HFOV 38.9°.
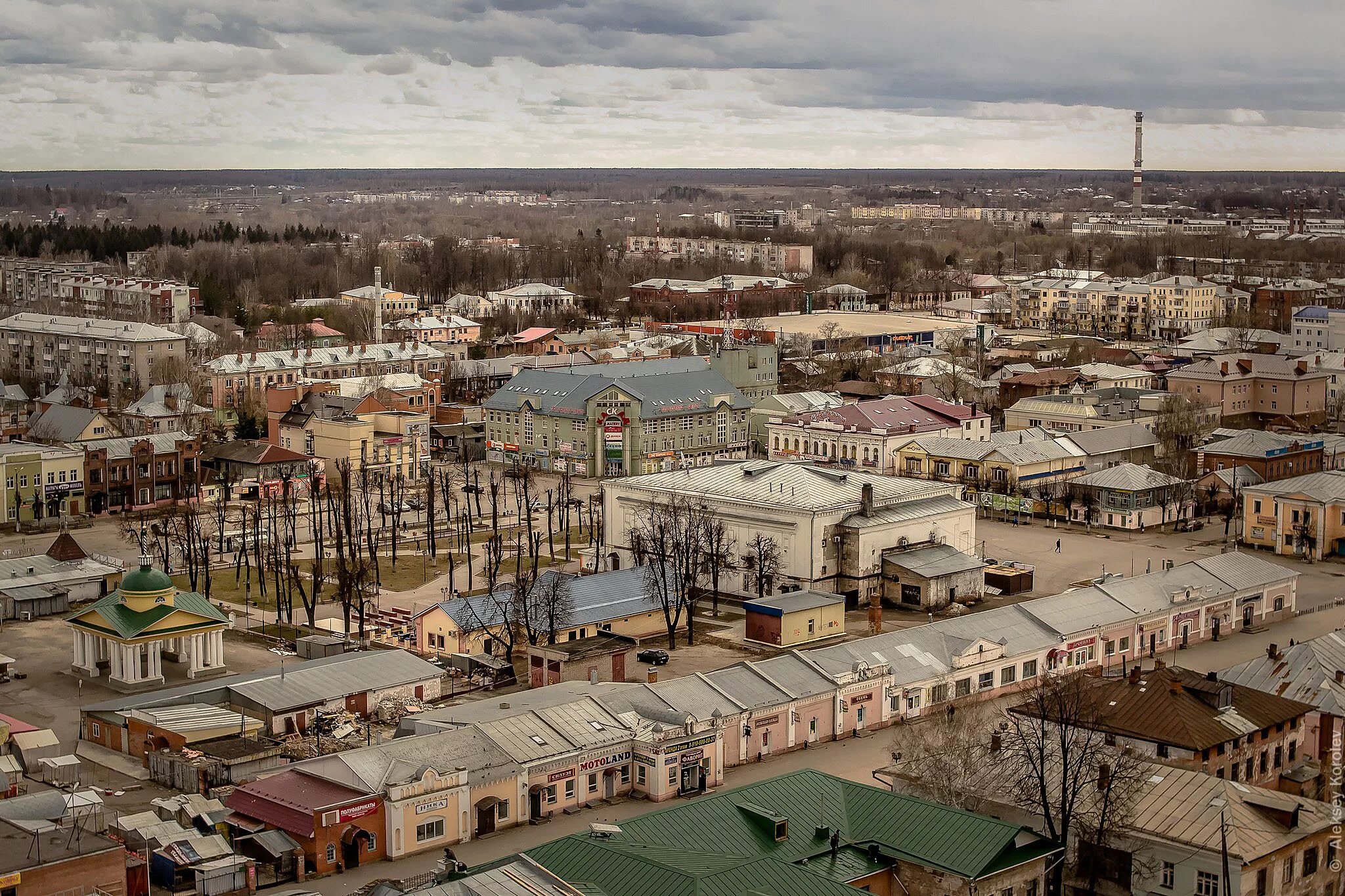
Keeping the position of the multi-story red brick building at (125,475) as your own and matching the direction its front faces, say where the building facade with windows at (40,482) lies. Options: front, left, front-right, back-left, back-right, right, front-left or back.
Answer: right

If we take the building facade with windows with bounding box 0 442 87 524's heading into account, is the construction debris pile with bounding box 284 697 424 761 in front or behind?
in front

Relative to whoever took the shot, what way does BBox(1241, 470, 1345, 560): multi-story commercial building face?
facing the viewer and to the left of the viewer

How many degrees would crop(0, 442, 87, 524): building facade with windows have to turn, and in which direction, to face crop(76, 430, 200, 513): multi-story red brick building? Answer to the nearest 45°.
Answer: approximately 90° to its left

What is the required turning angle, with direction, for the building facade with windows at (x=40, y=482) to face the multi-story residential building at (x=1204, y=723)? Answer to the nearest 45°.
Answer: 0° — it already faces it

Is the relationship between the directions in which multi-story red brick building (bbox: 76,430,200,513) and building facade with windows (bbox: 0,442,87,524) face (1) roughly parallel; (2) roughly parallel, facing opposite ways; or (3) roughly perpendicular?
roughly parallel

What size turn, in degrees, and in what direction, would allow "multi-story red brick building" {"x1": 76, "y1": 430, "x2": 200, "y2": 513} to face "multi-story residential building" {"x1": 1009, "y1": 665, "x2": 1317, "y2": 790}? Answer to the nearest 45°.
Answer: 0° — it already faces it

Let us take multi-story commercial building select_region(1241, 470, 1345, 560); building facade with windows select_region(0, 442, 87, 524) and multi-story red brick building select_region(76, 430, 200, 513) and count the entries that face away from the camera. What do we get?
0

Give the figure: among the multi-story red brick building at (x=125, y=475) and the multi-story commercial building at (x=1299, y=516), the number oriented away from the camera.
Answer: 0

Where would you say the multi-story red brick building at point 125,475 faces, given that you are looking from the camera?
facing the viewer and to the right of the viewer

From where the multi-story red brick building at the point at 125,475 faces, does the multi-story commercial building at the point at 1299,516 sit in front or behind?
in front

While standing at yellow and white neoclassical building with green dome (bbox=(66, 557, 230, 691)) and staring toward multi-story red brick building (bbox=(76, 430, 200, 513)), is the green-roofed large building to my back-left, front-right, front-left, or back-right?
back-right

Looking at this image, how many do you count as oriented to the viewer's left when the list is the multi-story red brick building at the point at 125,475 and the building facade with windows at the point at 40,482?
0

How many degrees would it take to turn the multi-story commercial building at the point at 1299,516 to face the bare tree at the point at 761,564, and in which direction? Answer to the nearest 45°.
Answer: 0° — it already faces it
